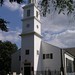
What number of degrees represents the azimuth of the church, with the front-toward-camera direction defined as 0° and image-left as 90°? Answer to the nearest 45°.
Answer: approximately 45°
